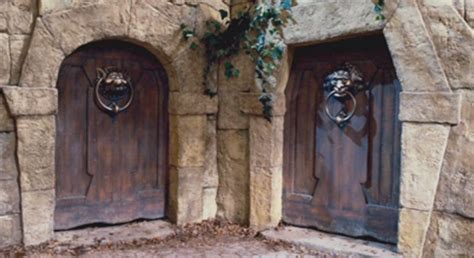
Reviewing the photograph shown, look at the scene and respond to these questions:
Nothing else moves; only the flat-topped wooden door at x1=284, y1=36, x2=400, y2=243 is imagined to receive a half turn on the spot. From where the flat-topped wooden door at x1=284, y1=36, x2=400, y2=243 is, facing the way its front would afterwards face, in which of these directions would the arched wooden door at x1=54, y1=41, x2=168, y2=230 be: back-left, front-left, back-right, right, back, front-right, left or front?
back-left

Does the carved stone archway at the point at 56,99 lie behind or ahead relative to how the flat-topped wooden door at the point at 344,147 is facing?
ahead

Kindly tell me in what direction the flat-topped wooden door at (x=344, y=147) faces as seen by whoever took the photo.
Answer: facing the viewer and to the left of the viewer
